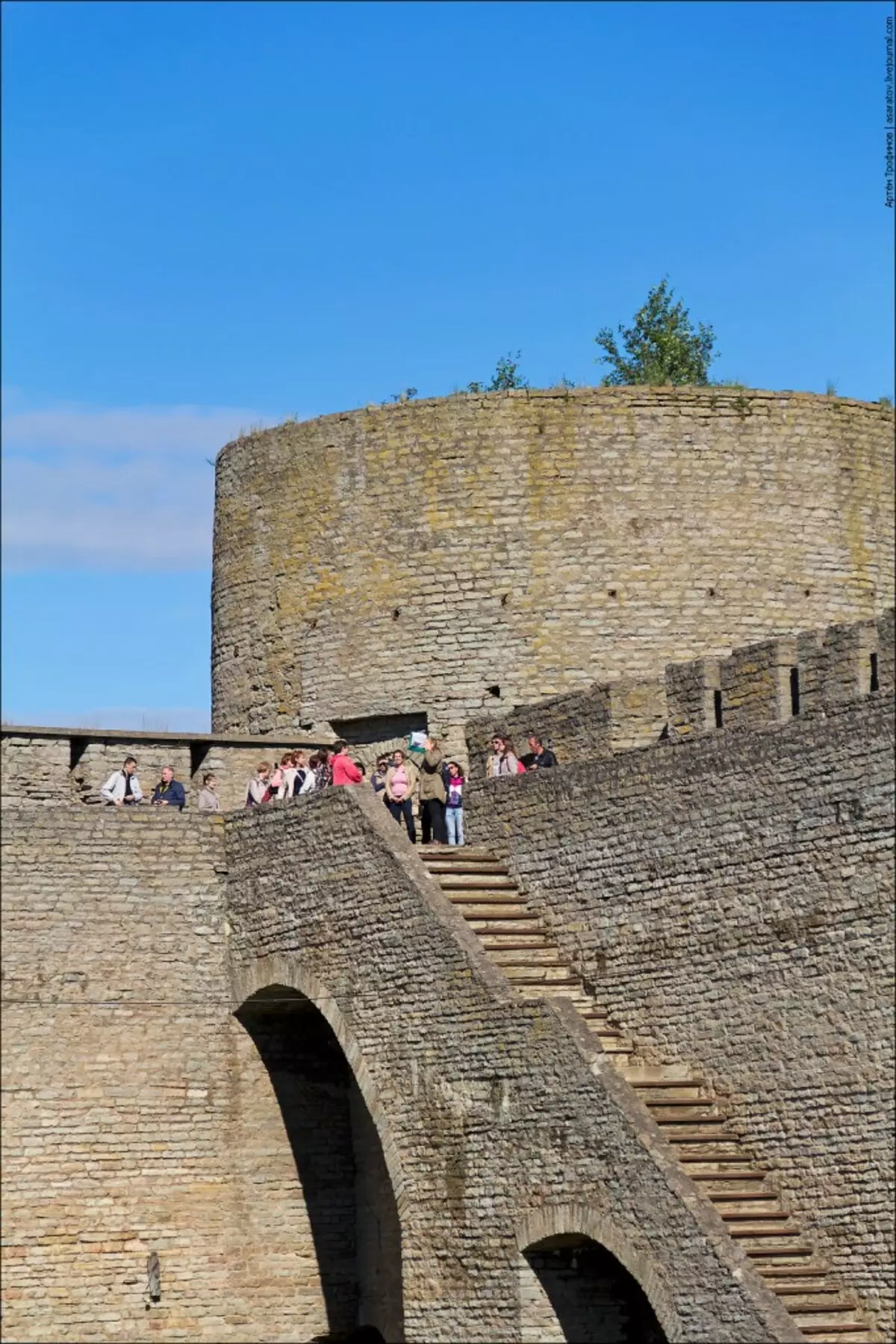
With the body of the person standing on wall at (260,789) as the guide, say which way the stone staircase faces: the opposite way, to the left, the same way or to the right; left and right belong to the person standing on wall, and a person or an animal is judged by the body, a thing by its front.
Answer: the same way

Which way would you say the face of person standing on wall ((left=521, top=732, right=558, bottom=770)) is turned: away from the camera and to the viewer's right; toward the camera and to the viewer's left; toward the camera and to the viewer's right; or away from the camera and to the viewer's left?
toward the camera and to the viewer's left

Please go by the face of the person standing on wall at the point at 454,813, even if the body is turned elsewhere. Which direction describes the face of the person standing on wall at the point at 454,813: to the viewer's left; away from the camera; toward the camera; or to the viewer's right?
toward the camera

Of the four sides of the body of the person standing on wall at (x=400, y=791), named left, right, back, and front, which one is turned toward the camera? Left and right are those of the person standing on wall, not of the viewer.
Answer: front

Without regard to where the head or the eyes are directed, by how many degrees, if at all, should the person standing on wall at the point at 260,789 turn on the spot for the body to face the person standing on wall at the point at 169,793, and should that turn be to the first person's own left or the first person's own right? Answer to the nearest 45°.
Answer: approximately 135° to the first person's own right

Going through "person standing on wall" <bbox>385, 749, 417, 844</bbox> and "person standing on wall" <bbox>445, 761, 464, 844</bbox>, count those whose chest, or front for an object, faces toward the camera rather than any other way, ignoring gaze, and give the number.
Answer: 2

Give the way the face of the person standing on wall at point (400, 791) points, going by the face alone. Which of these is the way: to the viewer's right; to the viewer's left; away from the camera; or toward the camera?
toward the camera

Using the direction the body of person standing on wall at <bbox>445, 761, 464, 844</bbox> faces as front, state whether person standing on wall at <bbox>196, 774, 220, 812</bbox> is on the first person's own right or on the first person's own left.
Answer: on the first person's own right

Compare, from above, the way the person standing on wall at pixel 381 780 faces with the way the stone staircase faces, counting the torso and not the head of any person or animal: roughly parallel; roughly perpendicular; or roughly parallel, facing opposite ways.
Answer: roughly parallel

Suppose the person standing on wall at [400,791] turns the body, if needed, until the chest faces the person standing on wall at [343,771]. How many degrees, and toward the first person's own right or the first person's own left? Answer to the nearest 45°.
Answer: approximately 90° to the first person's own right

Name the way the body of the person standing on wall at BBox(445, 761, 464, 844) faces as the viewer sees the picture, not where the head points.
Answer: toward the camera

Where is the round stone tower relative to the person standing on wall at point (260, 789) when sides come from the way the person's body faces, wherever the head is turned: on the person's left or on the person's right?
on the person's left

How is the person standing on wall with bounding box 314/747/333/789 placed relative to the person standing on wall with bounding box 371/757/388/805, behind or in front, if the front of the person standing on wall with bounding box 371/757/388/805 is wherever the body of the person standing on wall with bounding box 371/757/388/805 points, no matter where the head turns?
behind

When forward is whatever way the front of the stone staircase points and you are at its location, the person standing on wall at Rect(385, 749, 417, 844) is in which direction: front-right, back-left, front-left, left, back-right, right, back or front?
back
